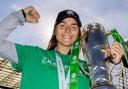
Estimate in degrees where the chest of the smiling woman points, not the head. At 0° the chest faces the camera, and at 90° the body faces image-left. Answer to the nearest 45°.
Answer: approximately 0°
